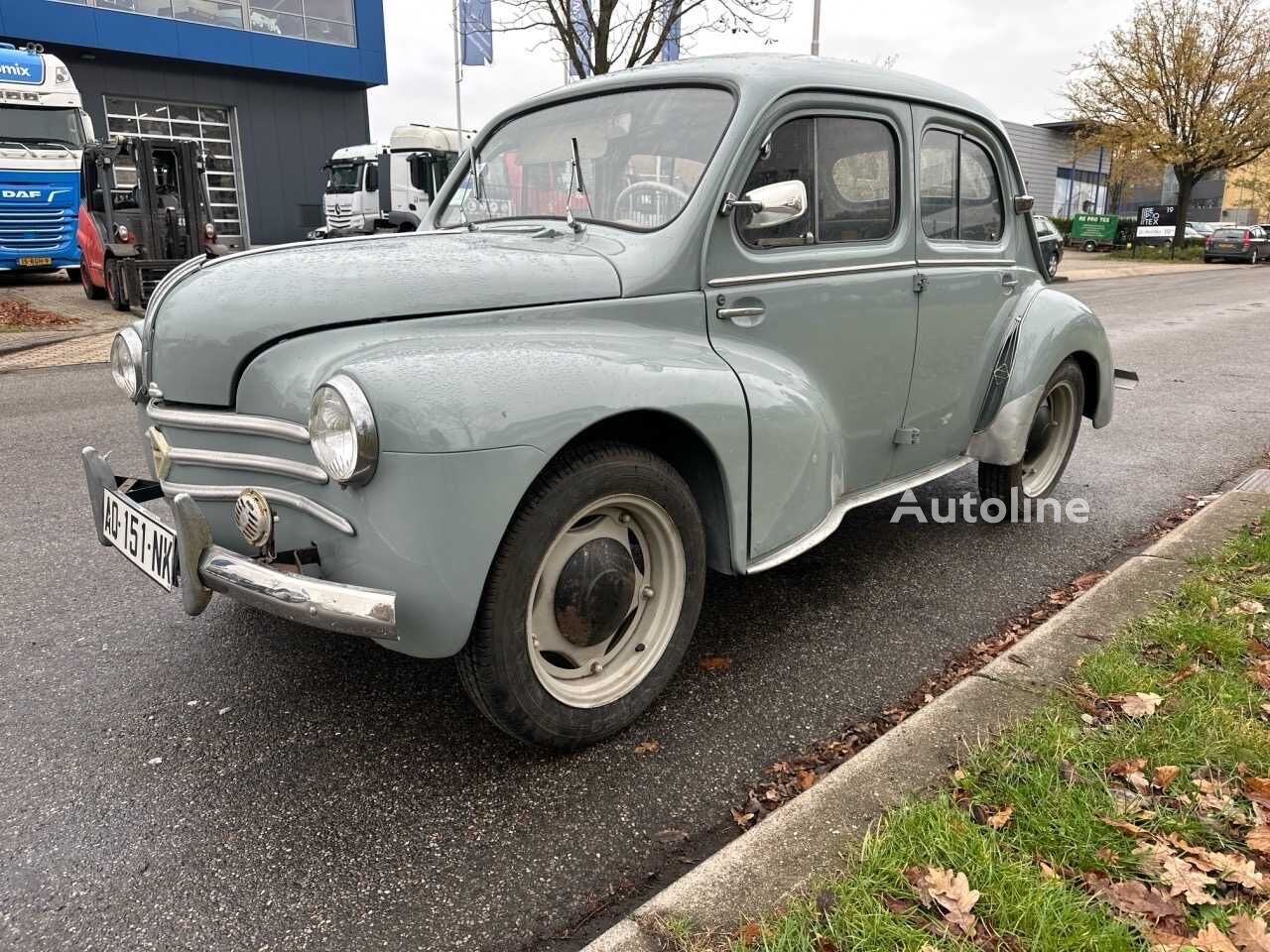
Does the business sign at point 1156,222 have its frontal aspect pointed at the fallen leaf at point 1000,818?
yes

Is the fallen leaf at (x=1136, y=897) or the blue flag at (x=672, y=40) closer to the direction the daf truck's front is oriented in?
the fallen leaf

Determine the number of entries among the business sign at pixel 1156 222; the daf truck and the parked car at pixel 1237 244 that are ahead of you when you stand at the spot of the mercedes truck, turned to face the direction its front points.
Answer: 1

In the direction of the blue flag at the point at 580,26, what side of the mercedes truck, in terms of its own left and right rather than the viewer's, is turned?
left

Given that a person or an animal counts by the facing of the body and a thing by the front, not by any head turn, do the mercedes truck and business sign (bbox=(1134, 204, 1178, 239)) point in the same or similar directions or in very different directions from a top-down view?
same or similar directions

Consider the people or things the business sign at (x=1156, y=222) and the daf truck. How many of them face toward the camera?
2

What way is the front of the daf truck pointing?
toward the camera

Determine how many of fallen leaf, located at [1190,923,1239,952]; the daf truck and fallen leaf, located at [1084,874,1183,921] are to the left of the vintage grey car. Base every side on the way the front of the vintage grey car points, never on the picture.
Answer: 2

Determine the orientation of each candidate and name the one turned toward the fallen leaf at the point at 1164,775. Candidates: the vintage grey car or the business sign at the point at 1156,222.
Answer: the business sign

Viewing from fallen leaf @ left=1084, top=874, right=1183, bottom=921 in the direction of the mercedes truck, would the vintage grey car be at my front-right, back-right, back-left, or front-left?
front-left

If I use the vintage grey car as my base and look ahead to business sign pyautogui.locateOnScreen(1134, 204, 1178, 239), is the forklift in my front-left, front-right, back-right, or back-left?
front-left

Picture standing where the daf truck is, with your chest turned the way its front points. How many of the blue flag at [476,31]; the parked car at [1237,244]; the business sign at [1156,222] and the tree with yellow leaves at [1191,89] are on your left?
4

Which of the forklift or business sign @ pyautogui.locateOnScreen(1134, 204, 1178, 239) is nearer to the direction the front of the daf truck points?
the forklift

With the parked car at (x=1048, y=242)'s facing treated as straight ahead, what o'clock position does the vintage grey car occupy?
The vintage grey car is roughly at 2 o'clock from the parked car.

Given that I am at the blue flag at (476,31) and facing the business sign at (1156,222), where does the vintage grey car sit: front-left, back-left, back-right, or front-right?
back-right

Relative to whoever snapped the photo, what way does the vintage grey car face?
facing the viewer and to the left of the viewer

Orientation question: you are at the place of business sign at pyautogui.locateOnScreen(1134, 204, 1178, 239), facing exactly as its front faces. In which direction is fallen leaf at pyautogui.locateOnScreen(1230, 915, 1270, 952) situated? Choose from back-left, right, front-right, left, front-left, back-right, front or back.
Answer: front

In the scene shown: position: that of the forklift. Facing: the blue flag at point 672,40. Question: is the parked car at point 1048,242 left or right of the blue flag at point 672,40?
right
